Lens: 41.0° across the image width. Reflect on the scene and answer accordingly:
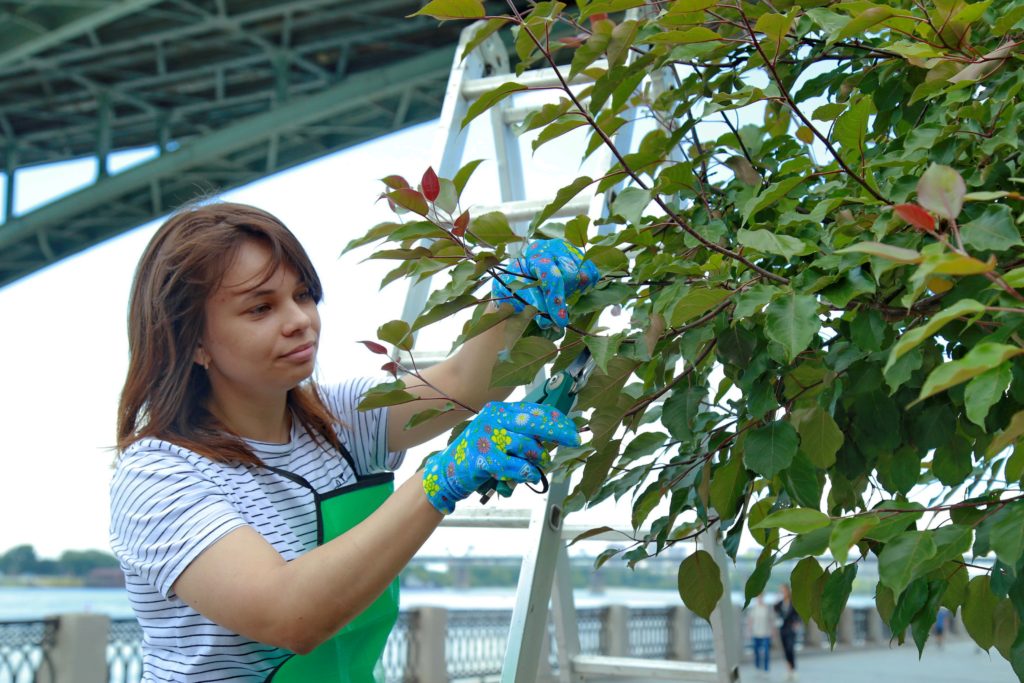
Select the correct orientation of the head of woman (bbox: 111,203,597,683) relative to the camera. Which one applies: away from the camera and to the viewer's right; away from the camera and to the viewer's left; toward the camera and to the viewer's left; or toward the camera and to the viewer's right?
toward the camera and to the viewer's right

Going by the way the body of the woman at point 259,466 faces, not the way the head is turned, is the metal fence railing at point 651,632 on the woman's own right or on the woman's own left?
on the woman's own left

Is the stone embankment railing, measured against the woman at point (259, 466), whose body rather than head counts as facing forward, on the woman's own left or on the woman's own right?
on the woman's own left

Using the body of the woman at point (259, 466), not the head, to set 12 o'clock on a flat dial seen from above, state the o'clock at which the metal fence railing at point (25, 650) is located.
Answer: The metal fence railing is roughly at 7 o'clock from the woman.

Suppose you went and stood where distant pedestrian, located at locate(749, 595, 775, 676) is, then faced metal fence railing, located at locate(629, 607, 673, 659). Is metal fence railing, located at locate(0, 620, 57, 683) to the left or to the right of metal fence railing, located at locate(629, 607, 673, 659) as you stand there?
left

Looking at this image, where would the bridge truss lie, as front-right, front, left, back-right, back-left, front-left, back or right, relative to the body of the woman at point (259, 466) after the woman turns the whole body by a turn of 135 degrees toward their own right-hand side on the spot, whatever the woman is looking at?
right

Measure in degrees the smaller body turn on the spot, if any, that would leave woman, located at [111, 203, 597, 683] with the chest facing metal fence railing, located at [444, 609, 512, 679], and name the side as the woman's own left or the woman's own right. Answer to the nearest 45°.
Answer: approximately 135° to the woman's own left

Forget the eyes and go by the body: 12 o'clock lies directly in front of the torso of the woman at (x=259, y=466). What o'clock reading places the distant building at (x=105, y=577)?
The distant building is roughly at 7 o'clock from the woman.

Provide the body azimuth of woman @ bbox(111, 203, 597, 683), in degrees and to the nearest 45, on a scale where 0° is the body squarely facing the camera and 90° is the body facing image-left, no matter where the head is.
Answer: approximately 315°

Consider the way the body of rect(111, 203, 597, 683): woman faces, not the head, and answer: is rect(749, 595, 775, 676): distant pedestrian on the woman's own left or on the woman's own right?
on the woman's own left

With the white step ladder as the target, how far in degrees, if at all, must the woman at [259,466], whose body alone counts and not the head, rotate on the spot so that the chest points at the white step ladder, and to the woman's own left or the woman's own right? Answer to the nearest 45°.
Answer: approximately 90° to the woman's own left
